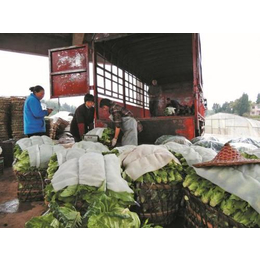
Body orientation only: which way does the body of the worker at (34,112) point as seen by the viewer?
to the viewer's right

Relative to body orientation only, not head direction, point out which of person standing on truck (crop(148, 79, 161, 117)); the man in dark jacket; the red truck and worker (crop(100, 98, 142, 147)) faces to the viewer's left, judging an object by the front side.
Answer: the worker

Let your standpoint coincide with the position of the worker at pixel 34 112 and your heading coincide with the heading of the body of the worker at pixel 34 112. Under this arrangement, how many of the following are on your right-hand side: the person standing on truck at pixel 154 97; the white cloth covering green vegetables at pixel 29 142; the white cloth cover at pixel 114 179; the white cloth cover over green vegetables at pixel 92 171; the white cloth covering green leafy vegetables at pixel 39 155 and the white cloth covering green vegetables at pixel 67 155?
5

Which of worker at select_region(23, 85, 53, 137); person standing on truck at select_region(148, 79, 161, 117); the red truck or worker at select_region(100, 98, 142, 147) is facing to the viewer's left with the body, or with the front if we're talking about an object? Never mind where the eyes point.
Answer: worker at select_region(100, 98, 142, 147)

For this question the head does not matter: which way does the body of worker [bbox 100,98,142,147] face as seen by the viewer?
to the viewer's left

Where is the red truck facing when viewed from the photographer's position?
facing away from the viewer and to the right of the viewer

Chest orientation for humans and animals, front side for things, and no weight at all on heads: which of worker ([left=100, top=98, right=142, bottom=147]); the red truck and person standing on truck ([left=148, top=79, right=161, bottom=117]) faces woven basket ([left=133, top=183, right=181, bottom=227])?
the person standing on truck

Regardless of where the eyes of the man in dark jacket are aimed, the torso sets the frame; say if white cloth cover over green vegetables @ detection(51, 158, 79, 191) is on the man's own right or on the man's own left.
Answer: on the man's own right

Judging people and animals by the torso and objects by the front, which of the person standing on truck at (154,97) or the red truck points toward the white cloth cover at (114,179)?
the person standing on truck

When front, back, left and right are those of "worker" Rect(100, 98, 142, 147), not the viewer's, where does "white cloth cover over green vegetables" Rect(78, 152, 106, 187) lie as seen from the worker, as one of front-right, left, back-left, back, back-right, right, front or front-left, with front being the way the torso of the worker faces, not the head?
left

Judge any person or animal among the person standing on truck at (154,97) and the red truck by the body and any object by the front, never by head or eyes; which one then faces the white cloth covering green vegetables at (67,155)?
the person standing on truck

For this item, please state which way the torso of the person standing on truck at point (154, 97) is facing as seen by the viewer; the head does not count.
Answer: toward the camera

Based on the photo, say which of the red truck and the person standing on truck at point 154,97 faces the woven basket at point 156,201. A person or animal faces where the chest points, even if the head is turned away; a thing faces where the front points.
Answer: the person standing on truck

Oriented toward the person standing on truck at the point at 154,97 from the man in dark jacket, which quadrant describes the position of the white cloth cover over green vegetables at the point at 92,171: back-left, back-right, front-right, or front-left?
back-right

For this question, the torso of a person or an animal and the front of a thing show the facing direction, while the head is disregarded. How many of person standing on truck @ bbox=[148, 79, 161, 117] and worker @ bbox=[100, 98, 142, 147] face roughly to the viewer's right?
0

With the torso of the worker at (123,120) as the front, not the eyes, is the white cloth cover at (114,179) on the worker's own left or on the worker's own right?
on the worker's own left

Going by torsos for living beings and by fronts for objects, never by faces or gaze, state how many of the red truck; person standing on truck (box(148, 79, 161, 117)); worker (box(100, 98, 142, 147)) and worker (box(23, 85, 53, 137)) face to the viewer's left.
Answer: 1
